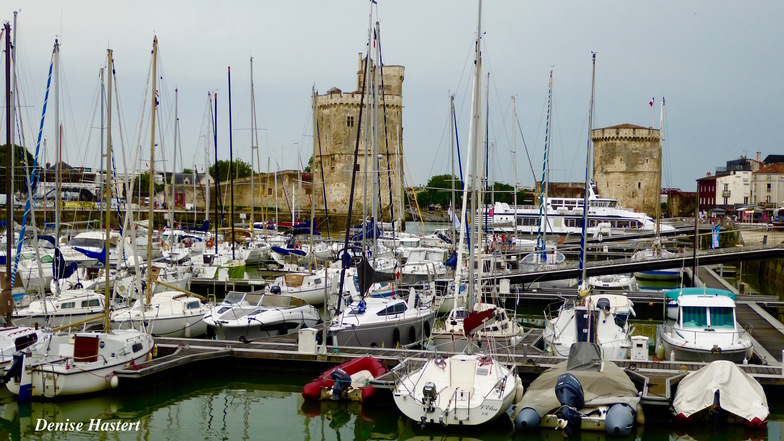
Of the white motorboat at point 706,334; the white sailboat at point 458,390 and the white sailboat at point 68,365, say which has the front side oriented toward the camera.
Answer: the white motorboat

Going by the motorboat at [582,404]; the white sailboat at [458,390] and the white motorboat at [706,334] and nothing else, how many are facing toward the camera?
1

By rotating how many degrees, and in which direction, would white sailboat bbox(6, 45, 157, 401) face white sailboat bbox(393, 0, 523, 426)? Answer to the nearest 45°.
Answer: approximately 90° to its right

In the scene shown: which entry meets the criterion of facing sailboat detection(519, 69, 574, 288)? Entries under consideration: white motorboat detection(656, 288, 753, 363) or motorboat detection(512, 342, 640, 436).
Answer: the motorboat

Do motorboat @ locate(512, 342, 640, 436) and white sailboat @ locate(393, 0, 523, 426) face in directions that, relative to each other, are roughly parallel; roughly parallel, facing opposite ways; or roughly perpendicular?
roughly parallel

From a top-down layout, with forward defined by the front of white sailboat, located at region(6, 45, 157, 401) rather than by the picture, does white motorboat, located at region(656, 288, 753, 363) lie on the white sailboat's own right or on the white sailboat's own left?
on the white sailboat's own right

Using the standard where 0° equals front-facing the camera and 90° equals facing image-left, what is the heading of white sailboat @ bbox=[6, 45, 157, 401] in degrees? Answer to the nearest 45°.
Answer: approximately 225°

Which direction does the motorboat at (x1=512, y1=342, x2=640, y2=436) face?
away from the camera

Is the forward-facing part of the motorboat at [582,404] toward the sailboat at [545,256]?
yes

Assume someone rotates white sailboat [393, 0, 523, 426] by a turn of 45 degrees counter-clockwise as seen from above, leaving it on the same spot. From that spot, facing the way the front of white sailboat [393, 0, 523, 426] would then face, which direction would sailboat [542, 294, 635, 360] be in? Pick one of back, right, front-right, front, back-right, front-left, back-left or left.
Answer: right

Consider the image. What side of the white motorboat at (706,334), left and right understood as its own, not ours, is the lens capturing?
front

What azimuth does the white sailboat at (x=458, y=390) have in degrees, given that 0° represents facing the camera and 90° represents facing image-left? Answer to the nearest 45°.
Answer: approximately 180°
